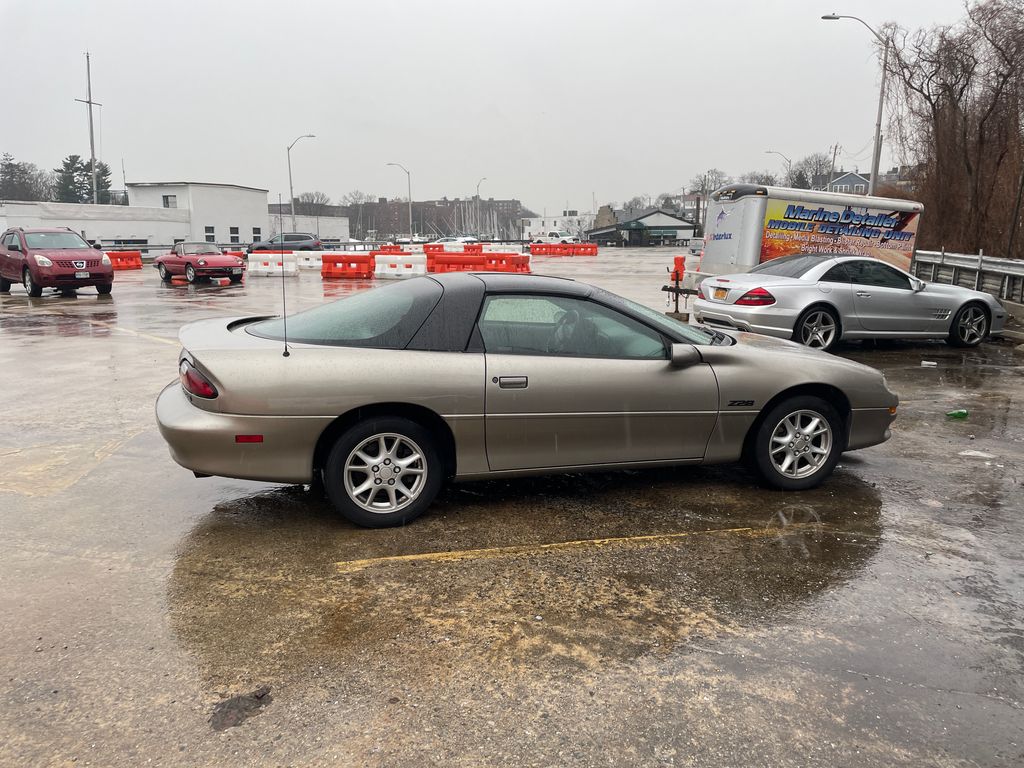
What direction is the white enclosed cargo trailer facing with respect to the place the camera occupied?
facing the viewer and to the left of the viewer

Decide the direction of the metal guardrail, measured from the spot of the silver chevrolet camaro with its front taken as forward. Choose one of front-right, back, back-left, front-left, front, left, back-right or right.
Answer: front-left

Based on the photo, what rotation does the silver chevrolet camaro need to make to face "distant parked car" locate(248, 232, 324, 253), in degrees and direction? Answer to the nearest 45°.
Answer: approximately 90° to its left

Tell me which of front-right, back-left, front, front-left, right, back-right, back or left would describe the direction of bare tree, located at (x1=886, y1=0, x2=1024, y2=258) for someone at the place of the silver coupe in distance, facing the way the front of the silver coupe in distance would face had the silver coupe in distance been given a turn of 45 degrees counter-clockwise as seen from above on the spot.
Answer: front

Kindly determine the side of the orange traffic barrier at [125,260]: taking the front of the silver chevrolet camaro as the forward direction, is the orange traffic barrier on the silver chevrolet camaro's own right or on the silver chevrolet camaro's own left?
on the silver chevrolet camaro's own left

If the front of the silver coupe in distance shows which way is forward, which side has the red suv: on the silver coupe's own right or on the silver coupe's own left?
on the silver coupe's own left

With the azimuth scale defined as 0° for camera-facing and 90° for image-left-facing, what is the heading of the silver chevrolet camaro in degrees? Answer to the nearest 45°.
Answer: approximately 270°

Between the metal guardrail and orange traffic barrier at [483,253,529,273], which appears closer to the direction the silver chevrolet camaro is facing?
the metal guardrail

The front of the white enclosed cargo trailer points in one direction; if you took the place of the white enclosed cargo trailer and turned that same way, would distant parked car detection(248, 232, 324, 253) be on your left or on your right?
on your right

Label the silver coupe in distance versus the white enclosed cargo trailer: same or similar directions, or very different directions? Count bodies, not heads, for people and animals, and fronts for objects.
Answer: very different directions

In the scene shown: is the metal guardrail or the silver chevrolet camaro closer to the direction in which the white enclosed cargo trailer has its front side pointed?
the silver chevrolet camaro

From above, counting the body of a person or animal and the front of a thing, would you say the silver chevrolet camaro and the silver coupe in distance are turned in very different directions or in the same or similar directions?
same or similar directions

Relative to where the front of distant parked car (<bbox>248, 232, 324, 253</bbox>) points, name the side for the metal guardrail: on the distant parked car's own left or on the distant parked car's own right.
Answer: on the distant parked car's own left
